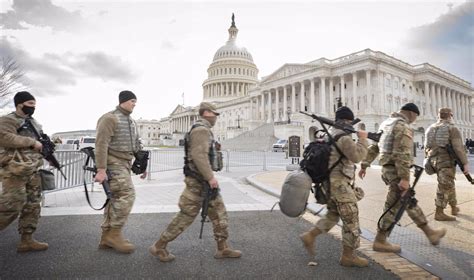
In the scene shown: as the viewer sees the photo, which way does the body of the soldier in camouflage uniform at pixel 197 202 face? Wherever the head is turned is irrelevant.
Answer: to the viewer's right
